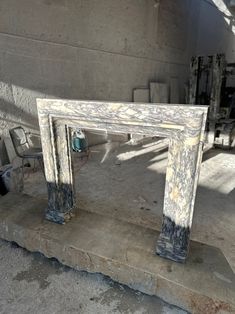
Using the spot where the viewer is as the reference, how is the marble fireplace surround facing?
facing the viewer and to the left of the viewer

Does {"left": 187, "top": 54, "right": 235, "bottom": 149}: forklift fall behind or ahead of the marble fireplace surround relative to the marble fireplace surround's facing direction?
behind

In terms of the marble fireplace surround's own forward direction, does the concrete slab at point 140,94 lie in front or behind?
behind

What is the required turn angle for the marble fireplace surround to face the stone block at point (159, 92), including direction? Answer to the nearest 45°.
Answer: approximately 135° to its right

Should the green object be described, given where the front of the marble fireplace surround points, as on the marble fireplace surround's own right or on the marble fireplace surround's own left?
on the marble fireplace surround's own right
